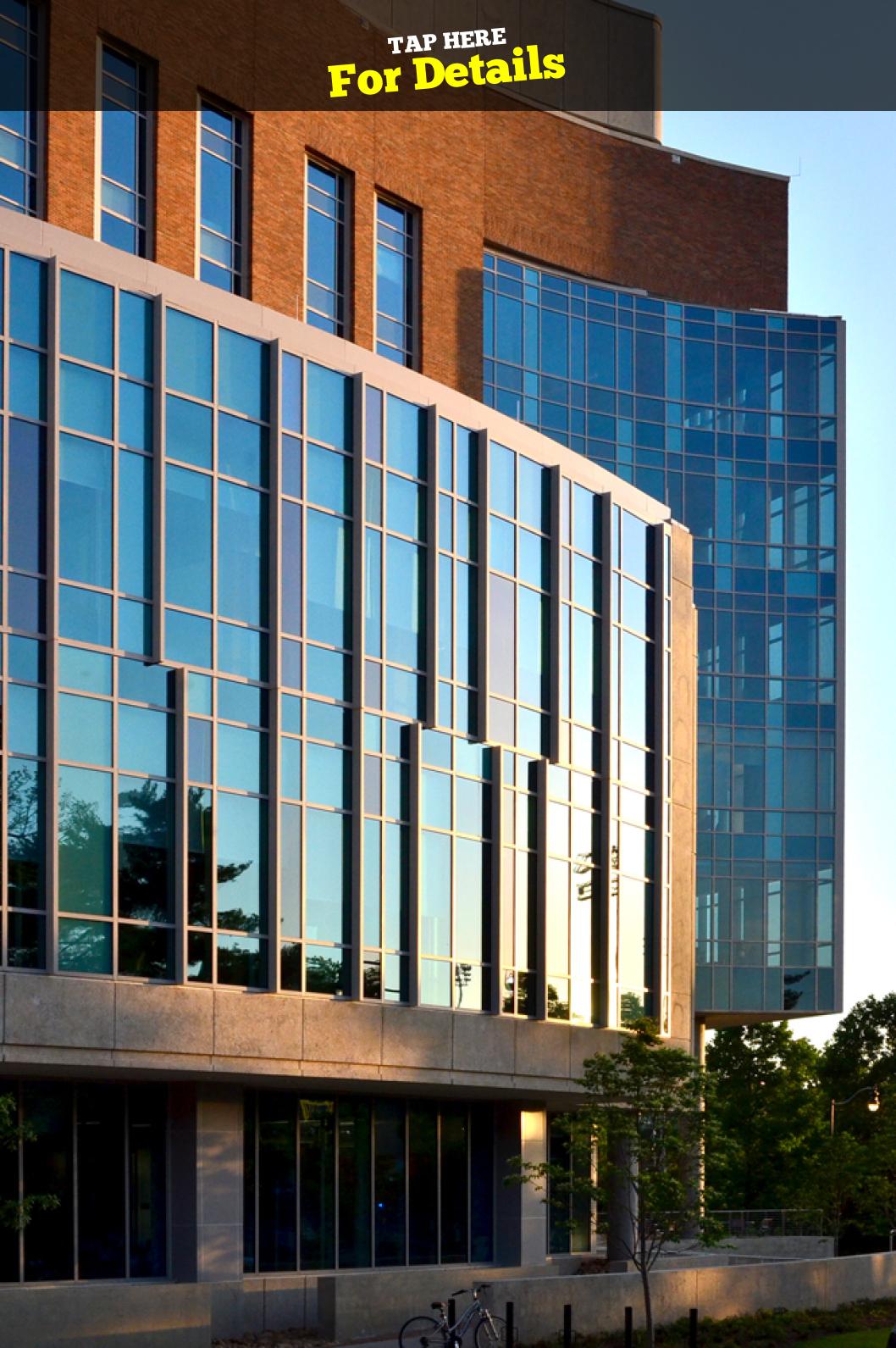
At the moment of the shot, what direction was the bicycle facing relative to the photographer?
facing to the right of the viewer

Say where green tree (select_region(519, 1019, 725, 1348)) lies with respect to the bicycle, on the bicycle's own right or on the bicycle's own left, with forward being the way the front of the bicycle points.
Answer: on the bicycle's own left
